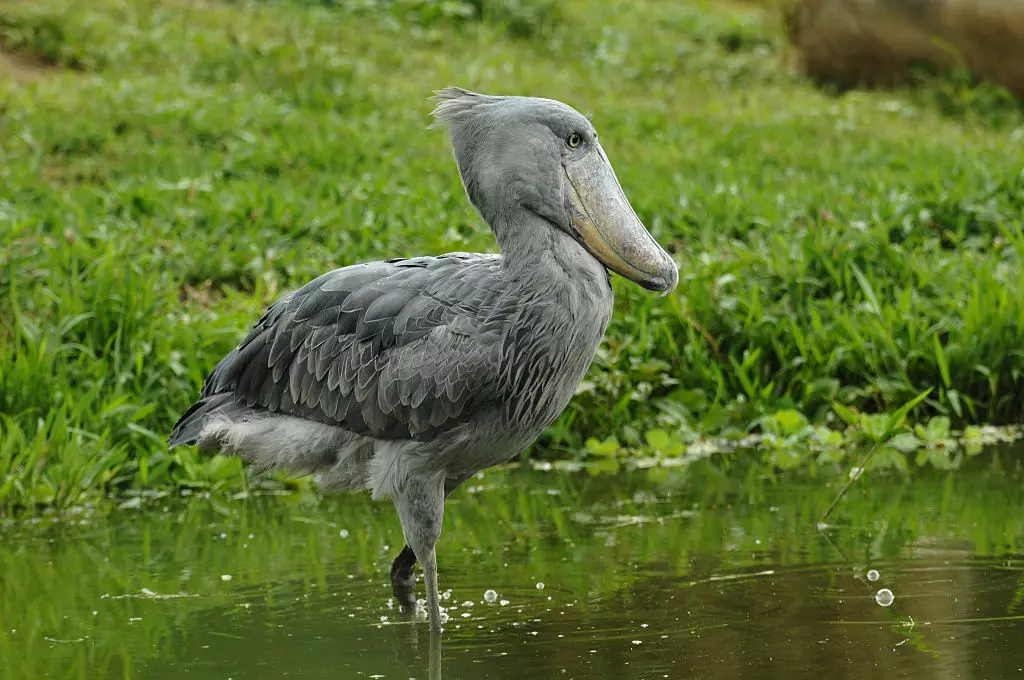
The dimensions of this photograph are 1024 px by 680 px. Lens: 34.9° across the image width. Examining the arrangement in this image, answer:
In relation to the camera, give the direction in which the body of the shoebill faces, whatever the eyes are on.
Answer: to the viewer's right

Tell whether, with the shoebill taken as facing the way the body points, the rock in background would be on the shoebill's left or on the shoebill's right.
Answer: on the shoebill's left
